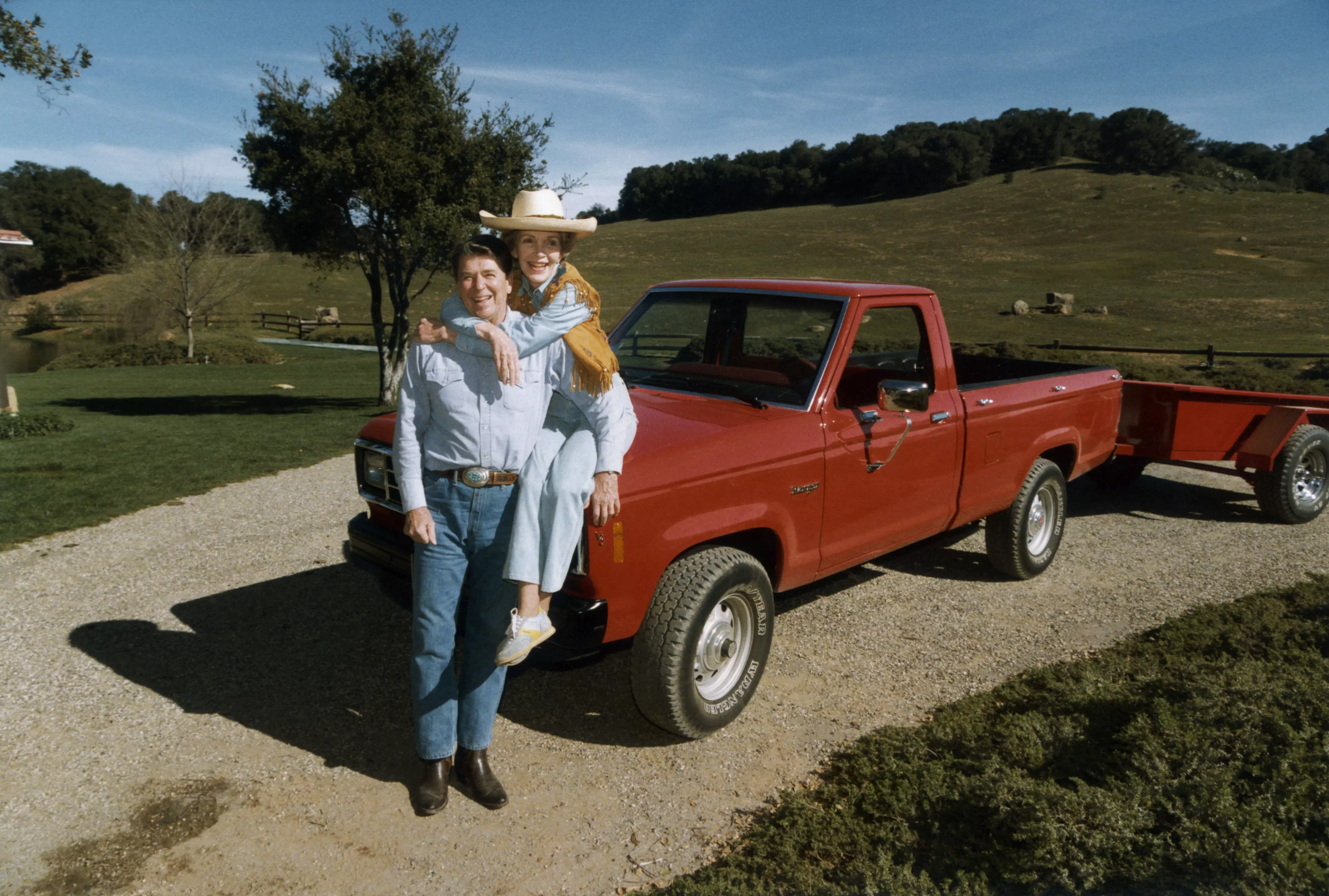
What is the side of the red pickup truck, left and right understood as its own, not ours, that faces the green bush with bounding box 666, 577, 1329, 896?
left

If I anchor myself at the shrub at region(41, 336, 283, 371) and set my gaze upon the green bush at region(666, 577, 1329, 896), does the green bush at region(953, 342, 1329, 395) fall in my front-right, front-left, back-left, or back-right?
front-left

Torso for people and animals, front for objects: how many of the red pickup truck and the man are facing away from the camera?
0

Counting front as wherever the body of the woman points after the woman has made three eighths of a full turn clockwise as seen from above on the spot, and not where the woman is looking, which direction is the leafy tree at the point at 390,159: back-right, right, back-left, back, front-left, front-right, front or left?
front

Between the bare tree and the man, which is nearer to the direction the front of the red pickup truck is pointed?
the man

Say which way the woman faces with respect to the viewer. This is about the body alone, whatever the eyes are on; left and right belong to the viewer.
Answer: facing the viewer and to the left of the viewer

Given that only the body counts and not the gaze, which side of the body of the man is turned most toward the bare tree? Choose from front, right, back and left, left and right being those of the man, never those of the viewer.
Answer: back

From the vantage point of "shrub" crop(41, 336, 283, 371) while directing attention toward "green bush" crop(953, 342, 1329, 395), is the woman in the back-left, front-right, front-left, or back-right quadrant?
front-right

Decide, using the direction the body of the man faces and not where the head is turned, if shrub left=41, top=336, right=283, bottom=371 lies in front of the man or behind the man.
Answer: behind

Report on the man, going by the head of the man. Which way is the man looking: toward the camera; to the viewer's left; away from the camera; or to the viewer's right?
toward the camera

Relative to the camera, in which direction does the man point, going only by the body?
toward the camera

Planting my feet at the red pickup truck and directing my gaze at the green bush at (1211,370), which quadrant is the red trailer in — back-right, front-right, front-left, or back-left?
front-right

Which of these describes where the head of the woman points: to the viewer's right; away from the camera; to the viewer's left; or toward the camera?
toward the camera

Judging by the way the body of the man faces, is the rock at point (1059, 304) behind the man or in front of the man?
behind
